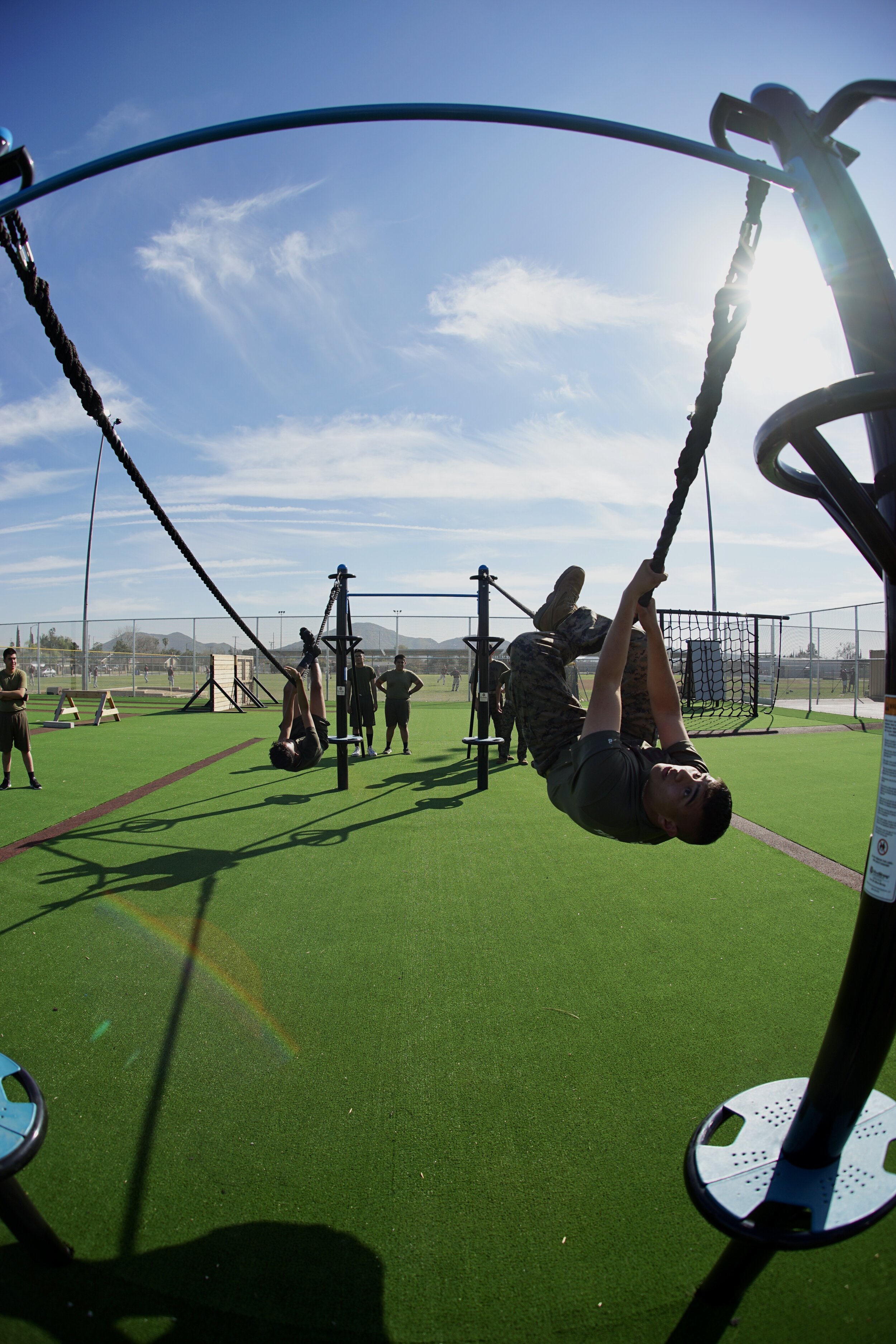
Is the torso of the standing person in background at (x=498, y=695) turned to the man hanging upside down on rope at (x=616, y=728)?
yes

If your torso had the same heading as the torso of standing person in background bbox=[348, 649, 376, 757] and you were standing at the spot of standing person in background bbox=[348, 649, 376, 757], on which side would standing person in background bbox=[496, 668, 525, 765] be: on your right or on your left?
on your left

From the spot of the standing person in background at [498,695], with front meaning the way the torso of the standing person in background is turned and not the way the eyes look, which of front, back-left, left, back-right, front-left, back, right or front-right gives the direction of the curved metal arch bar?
front

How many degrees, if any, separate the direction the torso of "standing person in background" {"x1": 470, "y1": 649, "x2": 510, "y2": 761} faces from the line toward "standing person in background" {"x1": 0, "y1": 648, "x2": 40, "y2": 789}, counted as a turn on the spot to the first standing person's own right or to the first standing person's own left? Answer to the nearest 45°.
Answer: approximately 45° to the first standing person's own right

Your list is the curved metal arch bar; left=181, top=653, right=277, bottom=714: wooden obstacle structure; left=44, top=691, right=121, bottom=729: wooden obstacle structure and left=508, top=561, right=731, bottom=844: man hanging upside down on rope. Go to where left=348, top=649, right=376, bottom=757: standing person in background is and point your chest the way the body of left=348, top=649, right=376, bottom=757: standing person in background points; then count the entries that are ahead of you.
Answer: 2

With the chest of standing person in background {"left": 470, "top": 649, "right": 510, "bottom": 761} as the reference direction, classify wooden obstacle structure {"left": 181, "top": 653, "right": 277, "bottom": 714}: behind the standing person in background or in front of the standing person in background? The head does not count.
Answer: behind

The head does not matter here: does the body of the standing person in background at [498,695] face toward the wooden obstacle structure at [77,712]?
no

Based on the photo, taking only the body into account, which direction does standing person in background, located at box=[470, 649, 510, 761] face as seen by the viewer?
toward the camera

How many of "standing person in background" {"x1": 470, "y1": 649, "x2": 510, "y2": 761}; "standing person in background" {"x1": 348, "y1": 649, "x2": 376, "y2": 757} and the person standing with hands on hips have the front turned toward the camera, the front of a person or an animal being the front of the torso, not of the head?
3

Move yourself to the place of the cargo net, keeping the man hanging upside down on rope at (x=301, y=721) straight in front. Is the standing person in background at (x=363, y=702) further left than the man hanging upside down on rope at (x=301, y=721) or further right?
right

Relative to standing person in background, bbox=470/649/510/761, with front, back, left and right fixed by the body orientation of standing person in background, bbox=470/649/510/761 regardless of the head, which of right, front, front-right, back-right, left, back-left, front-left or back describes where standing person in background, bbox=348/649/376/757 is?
right

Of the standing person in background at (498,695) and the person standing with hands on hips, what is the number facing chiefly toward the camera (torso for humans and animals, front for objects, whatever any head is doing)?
2

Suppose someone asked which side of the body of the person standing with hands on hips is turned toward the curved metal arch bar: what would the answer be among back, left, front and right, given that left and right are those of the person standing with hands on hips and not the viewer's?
front

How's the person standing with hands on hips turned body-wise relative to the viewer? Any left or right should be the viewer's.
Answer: facing the viewer

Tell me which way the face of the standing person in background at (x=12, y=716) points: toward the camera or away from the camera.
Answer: toward the camera

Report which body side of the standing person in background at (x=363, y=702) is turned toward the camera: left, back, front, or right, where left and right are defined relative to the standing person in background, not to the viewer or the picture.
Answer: front

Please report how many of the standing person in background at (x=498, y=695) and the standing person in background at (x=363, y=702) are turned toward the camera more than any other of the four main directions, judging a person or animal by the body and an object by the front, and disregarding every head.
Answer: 2

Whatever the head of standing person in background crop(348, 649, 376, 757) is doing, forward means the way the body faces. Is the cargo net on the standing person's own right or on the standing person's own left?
on the standing person's own left

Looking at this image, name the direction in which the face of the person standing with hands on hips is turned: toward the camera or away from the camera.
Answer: toward the camera

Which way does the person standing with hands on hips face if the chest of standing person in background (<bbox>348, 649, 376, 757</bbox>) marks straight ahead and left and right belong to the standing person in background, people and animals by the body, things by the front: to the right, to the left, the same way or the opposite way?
the same way

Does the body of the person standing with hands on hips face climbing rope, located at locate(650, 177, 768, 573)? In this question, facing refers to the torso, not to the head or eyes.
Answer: yes
